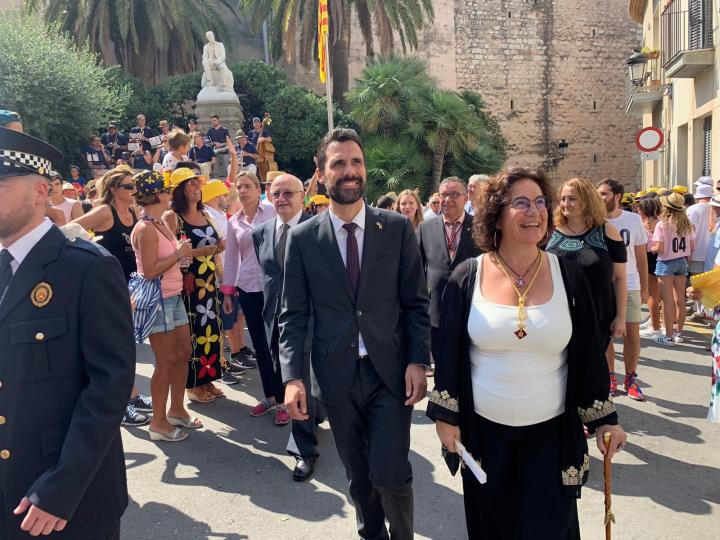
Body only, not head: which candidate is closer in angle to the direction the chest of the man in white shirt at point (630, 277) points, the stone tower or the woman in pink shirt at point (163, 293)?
the woman in pink shirt

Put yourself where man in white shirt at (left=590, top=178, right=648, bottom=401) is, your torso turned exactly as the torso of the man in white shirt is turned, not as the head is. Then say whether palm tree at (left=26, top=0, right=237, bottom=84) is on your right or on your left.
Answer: on your right

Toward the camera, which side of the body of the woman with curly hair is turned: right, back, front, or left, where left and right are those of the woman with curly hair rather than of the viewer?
front

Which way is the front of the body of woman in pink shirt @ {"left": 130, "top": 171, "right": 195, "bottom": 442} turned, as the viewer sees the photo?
to the viewer's right

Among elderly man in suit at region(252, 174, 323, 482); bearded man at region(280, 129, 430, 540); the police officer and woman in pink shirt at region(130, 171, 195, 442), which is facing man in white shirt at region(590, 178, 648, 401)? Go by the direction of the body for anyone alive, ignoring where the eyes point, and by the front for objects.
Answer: the woman in pink shirt

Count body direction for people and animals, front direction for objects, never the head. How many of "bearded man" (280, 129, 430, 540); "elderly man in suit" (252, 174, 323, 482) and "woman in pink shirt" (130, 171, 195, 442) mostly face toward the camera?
2

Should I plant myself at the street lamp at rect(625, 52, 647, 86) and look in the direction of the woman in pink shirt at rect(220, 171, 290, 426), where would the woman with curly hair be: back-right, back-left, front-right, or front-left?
front-left

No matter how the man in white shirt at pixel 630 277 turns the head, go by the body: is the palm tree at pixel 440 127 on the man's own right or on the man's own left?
on the man's own right

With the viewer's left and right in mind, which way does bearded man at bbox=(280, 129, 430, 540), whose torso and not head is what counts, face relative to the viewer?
facing the viewer

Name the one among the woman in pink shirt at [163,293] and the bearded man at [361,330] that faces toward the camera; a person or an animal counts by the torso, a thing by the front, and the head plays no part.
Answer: the bearded man
